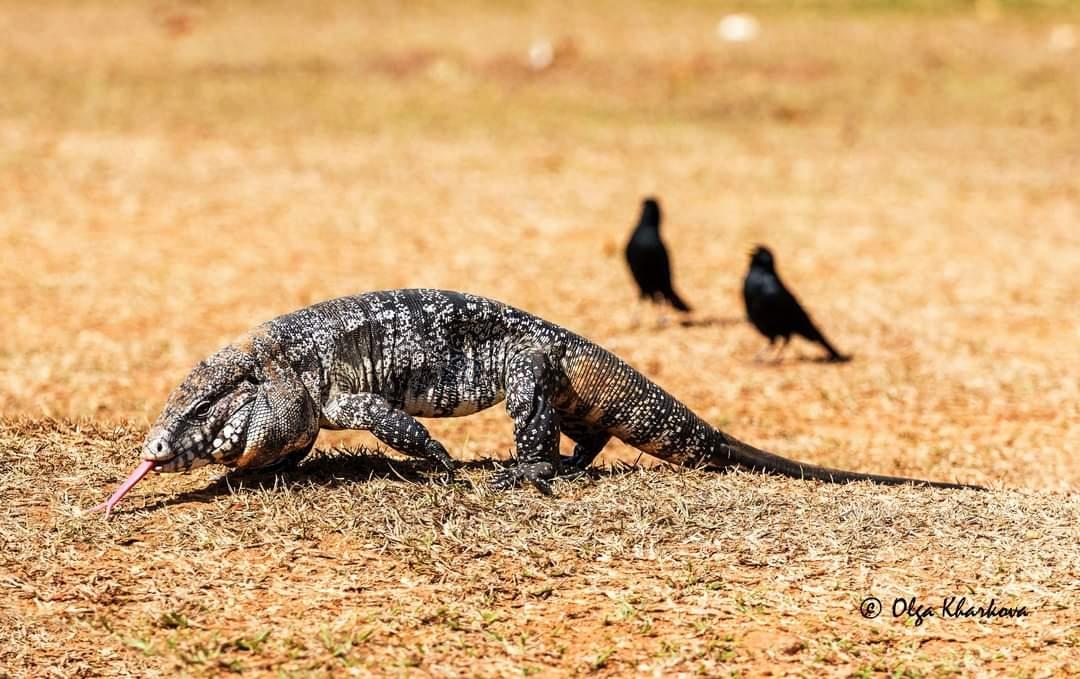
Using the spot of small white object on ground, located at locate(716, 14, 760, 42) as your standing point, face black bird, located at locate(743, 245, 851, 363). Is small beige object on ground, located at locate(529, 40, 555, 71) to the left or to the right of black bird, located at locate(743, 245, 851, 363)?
right

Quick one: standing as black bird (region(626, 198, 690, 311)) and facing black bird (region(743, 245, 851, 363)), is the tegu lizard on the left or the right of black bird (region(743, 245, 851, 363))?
right

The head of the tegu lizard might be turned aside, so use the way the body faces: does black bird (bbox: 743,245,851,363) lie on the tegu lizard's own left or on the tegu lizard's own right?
on the tegu lizard's own right

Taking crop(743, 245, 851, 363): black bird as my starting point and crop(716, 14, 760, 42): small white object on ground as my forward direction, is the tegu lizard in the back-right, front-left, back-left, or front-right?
back-left

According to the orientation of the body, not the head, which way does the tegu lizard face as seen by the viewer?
to the viewer's left

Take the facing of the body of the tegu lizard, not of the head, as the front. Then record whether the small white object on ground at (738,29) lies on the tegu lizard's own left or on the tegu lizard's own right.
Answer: on the tegu lizard's own right

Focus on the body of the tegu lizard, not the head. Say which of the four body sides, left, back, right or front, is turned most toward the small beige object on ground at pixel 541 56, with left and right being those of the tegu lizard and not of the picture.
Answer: right

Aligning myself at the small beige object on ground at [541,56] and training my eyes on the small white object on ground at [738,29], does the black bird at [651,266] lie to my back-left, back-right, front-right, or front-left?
back-right

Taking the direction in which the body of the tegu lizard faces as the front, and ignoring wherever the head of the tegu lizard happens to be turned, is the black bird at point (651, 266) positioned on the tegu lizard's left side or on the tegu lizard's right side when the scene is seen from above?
on the tegu lizard's right side
